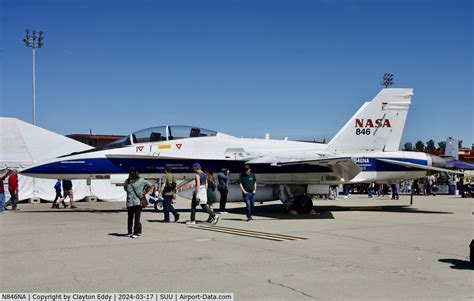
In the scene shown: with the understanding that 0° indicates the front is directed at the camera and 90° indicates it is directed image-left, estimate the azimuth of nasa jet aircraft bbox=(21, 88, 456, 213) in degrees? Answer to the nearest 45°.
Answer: approximately 90°

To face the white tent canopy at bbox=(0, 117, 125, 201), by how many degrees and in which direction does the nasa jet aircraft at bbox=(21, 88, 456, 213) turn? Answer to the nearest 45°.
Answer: approximately 45° to its right

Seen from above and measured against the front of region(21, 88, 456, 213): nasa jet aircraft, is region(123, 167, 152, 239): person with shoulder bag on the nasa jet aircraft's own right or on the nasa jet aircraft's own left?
on the nasa jet aircraft's own left
